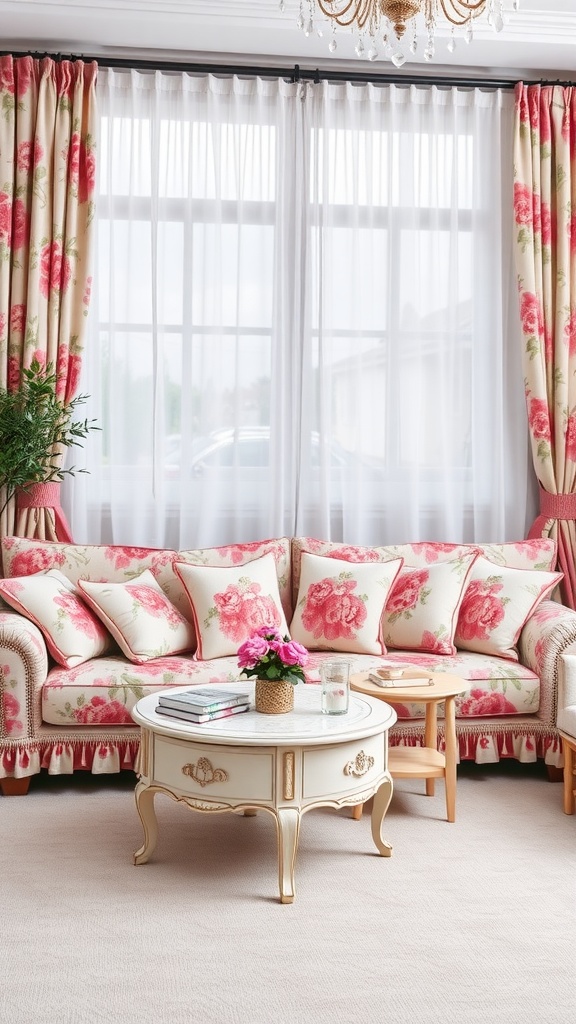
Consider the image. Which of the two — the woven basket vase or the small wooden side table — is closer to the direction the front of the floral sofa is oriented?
the woven basket vase

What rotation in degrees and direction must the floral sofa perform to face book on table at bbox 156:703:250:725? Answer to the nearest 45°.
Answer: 0° — it already faces it

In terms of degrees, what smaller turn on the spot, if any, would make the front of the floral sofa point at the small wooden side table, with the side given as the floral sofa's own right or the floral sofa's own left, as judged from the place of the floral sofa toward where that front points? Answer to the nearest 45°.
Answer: approximately 45° to the floral sofa's own left

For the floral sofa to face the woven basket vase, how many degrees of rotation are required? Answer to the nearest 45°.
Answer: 0° — it already faces it

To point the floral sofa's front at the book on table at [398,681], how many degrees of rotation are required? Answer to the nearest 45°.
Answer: approximately 45° to its left

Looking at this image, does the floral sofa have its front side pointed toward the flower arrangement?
yes

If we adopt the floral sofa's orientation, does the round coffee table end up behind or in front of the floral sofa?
in front

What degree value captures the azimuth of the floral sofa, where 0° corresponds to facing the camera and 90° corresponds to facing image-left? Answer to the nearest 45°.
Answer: approximately 0°
